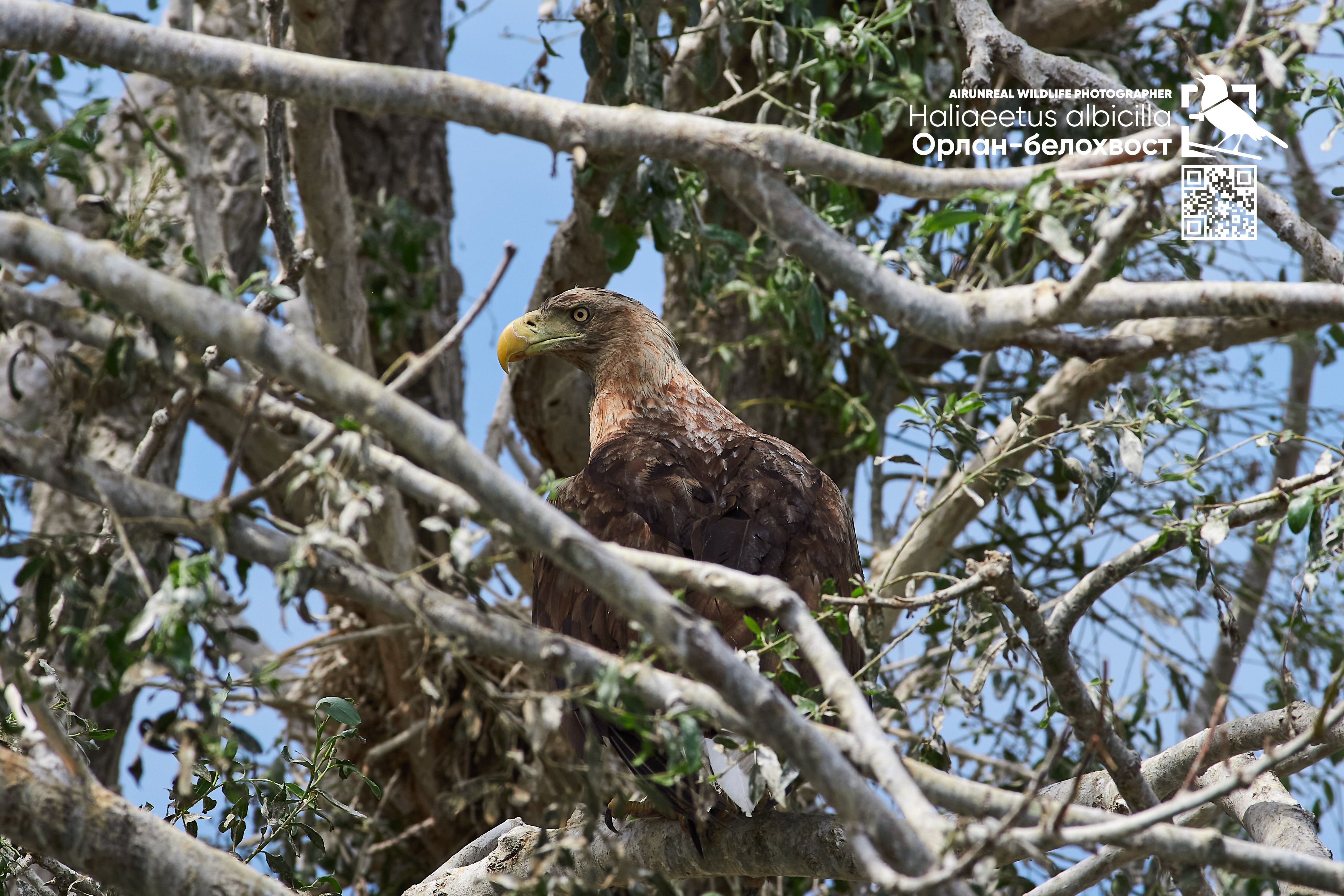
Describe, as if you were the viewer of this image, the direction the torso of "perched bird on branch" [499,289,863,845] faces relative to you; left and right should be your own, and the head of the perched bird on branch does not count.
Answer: facing away from the viewer and to the left of the viewer

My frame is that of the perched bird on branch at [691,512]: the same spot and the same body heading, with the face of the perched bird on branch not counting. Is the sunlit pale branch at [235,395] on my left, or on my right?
on my left

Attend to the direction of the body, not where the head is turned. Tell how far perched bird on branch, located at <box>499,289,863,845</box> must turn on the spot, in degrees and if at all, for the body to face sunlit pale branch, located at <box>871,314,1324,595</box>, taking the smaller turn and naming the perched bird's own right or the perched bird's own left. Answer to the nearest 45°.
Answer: approximately 90° to the perched bird's own right

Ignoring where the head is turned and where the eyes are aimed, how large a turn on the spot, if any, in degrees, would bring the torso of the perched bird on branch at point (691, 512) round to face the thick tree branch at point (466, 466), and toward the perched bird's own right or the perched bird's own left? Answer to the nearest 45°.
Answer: approximately 135° to the perched bird's own left

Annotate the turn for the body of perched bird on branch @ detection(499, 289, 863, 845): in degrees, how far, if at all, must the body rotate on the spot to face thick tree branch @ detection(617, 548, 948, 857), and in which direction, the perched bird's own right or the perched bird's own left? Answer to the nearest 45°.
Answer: approximately 135° to the perched bird's own left

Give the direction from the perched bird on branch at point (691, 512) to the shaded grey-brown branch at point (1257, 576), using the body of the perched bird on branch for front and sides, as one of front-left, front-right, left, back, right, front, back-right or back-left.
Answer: right
